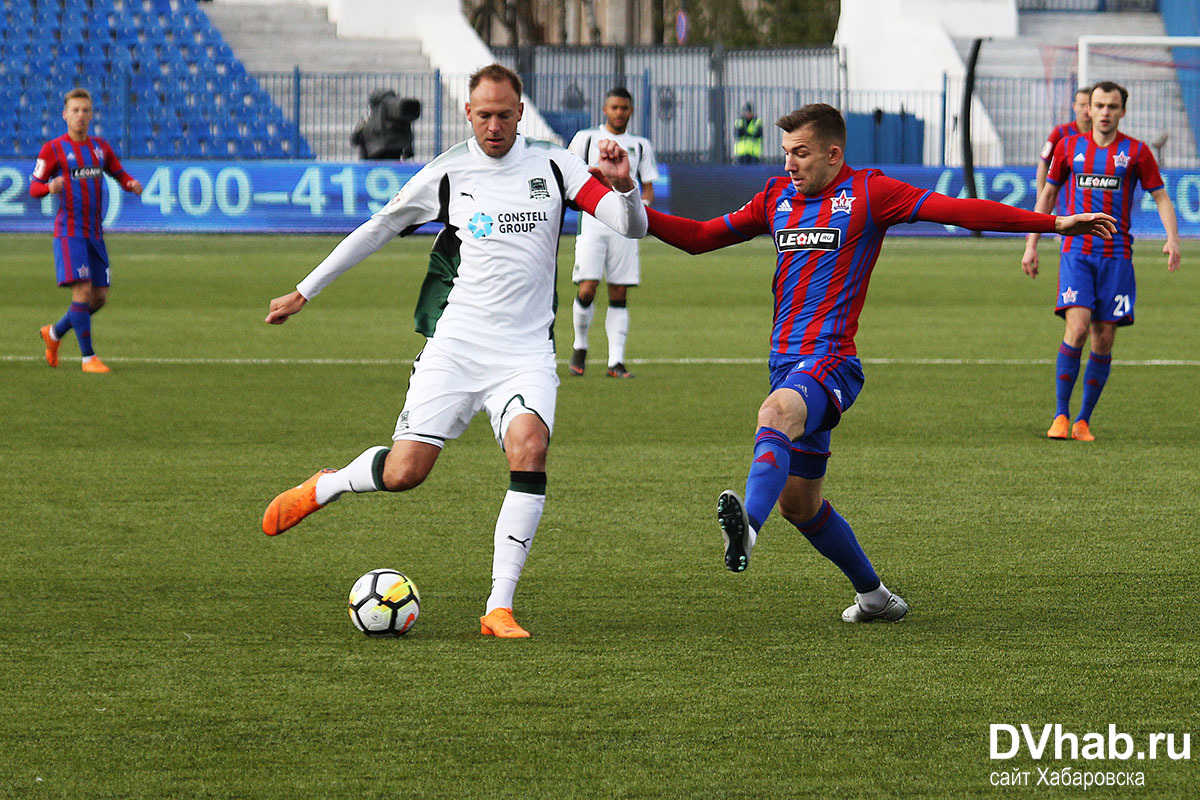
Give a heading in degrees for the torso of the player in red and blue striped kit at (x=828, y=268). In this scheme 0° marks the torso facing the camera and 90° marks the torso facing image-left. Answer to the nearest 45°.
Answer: approximately 45°

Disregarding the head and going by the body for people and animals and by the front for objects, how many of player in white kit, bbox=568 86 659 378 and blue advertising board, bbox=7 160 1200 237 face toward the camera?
2

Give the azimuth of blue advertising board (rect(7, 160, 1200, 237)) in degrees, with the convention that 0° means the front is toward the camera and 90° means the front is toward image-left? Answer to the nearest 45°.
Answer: approximately 0°

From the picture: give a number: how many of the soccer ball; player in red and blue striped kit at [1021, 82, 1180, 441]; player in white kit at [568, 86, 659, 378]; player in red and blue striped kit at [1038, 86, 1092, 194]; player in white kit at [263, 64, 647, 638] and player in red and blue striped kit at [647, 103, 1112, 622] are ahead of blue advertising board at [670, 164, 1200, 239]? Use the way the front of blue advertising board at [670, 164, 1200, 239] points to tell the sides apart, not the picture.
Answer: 6

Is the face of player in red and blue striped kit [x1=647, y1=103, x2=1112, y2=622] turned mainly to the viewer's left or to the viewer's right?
to the viewer's left

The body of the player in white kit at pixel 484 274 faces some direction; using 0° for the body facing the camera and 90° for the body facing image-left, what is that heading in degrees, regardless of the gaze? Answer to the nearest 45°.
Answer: approximately 0°

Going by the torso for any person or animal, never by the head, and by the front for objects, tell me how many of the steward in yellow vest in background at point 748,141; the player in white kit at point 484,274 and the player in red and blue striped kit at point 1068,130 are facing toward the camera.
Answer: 3

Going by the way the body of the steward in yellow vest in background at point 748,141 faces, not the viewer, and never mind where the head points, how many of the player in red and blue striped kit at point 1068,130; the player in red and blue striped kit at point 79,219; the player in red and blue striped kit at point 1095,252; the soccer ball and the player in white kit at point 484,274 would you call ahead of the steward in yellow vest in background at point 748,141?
5

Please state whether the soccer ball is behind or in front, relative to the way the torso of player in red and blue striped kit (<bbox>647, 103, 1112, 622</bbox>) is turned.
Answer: in front
